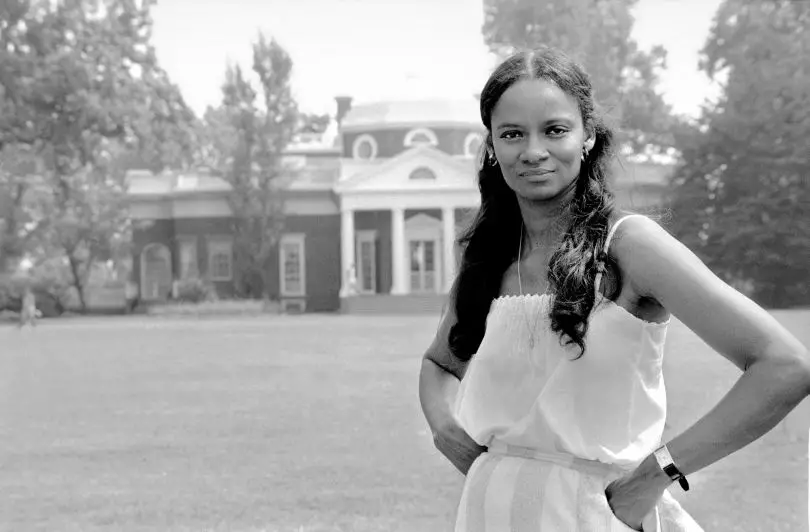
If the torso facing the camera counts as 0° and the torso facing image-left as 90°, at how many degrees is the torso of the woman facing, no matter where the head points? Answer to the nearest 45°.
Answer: approximately 45°

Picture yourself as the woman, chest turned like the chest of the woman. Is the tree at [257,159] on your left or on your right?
on your right

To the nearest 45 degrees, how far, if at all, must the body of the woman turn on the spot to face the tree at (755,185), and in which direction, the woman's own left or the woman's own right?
approximately 135° to the woman's own right
